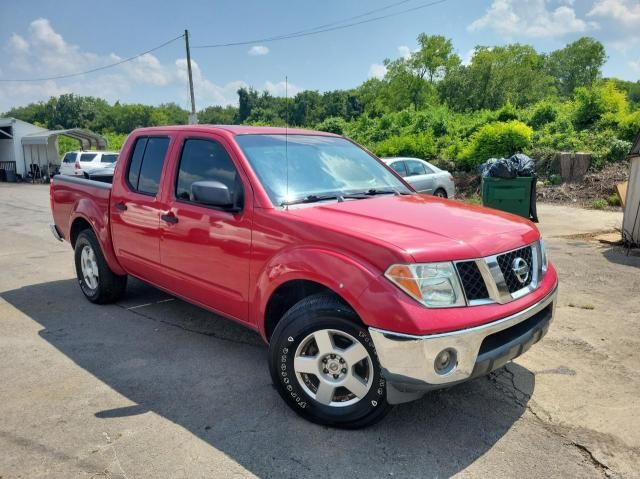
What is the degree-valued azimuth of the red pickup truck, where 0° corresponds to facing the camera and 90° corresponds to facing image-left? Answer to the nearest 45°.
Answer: approximately 315°

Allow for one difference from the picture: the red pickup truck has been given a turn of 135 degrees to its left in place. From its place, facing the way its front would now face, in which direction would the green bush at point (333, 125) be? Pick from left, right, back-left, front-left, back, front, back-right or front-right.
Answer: front

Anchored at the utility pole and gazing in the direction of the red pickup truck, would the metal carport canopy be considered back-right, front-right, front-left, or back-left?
back-right

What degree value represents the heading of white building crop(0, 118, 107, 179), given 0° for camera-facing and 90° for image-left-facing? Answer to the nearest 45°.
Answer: approximately 315°
